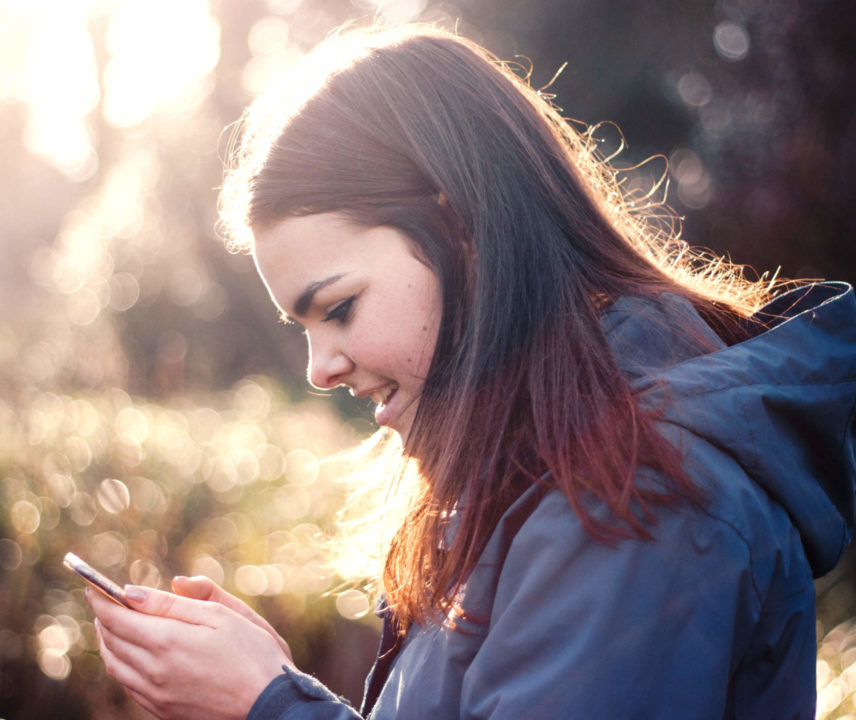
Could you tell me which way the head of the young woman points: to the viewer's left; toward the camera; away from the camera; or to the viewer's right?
to the viewer's left

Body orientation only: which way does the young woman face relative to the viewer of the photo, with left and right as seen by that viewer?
facing to the left of the viewer
